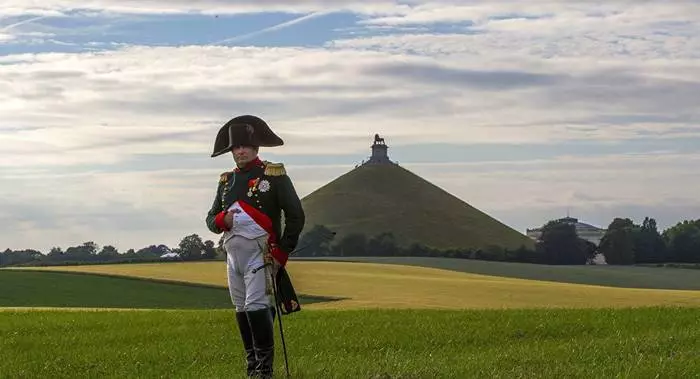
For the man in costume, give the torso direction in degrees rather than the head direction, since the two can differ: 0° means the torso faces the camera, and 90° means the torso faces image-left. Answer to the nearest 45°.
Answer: approximately 45°
